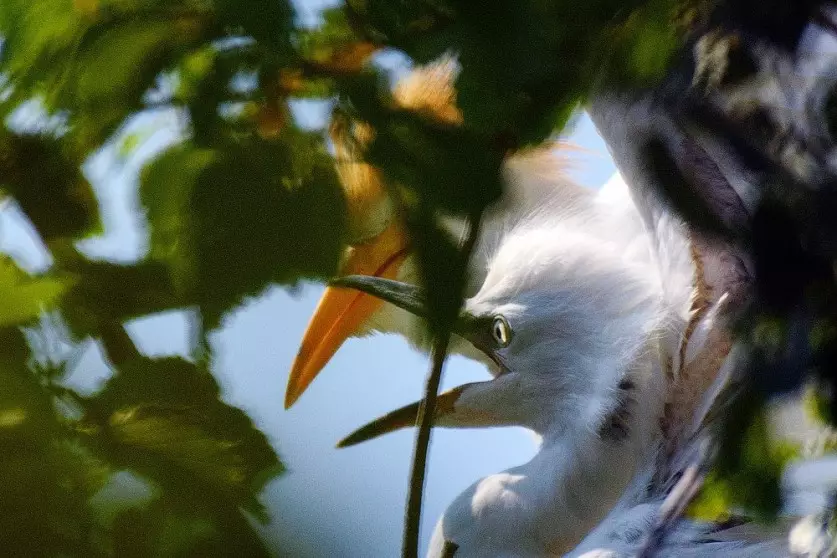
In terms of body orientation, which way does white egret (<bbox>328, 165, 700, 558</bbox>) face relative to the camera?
to the viewer's left
